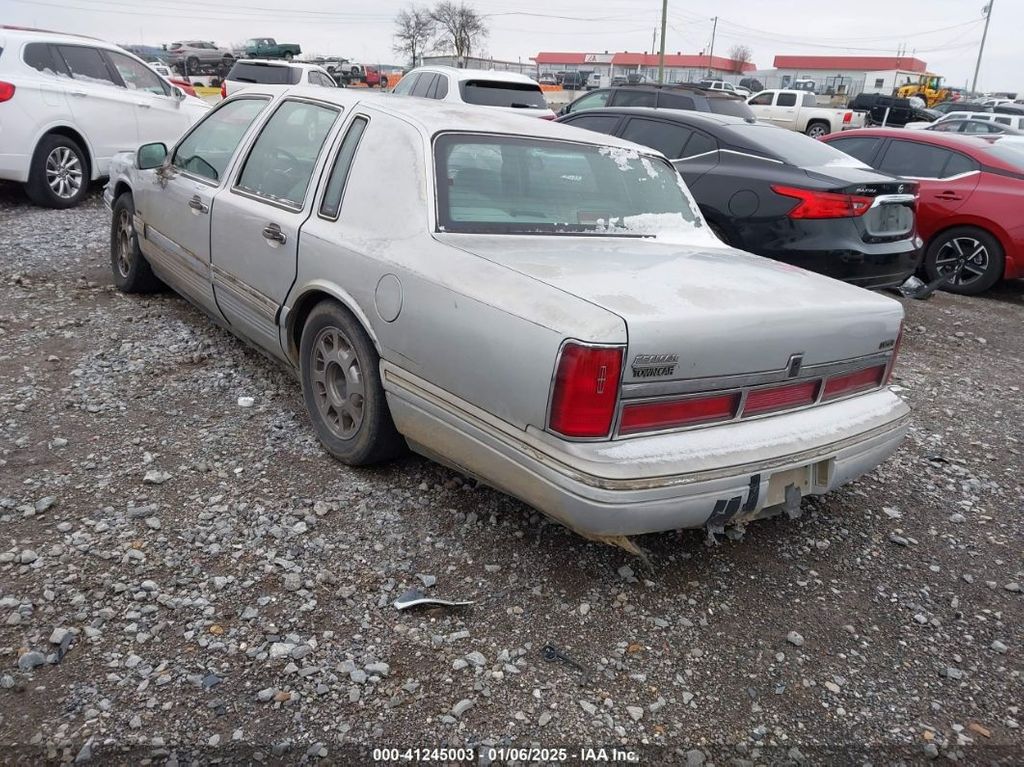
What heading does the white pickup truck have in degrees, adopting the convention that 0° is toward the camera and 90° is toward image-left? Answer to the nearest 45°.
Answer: approximately 135°

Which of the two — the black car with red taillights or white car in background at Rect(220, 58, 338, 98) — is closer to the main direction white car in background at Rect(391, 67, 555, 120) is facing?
the white car in background

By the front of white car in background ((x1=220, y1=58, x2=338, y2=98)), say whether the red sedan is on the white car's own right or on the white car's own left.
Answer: on the white car's own right

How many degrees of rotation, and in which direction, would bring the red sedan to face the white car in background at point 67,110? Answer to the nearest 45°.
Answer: approximately 45° to its left

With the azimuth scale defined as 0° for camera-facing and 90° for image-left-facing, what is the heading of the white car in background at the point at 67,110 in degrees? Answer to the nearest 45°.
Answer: approximately 225°

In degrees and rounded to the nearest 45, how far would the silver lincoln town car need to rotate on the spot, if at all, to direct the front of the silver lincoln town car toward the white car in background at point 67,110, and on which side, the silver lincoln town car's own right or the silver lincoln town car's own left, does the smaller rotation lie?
0° — it already faces it

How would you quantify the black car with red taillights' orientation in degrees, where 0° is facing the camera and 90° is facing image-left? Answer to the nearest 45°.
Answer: approximately 135°
